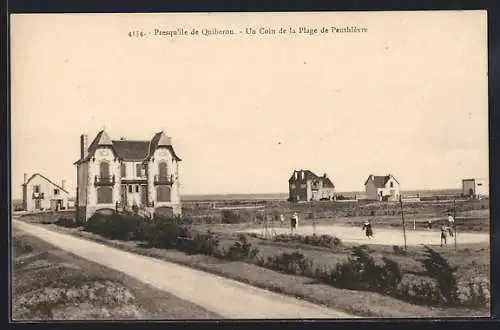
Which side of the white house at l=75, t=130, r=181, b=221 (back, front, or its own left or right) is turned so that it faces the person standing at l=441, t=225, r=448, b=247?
front

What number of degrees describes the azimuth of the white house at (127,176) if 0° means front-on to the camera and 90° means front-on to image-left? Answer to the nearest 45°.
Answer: approximately 0°

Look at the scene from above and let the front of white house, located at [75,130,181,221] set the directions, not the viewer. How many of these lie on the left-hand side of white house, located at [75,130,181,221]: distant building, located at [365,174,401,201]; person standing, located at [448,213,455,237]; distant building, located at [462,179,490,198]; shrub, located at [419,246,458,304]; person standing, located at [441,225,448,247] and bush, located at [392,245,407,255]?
6
